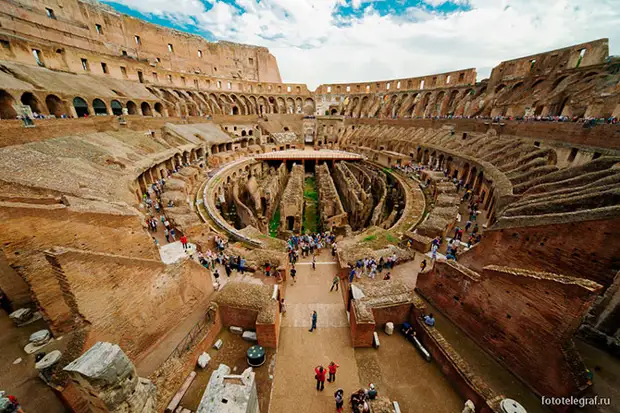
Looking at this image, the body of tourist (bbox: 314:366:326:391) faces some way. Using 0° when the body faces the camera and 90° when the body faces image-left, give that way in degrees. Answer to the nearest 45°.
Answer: approximately 180°

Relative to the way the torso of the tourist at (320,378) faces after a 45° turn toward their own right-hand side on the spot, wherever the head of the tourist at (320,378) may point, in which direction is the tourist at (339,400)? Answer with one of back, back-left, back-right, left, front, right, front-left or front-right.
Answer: right

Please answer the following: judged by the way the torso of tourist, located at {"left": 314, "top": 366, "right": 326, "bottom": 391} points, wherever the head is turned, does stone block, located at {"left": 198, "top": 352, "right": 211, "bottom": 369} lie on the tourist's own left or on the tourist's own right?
on the tourist's own left

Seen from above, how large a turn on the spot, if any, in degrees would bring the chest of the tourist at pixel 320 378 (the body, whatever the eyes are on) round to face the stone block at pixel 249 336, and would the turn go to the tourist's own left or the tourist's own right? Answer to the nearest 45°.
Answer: approximately 45° to the tourist's own left
